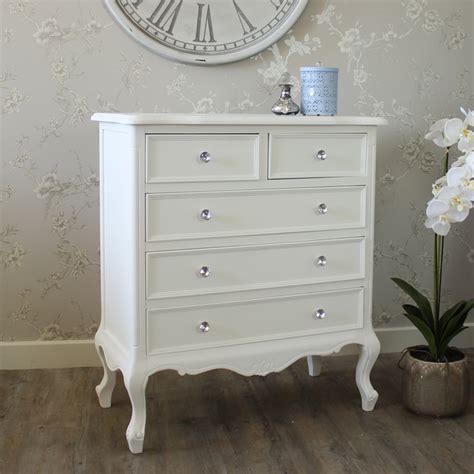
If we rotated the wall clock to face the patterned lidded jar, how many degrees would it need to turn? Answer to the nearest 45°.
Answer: approximately 45° to its left

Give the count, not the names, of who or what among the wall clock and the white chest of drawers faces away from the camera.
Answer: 0

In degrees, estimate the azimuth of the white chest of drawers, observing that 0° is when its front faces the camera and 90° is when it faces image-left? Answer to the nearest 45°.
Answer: approximately 315°

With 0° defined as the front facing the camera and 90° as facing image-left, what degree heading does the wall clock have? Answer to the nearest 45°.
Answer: approximately 0°

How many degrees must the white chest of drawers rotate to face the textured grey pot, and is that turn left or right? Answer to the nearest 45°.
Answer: approximately 45° to its left

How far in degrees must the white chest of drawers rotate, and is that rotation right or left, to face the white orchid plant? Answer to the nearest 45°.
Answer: approximately 45° to its left
